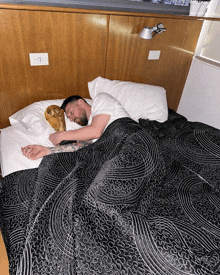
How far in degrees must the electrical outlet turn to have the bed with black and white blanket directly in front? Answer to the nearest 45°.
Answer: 0° — it already faces it

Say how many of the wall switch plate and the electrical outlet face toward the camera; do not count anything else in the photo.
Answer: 2

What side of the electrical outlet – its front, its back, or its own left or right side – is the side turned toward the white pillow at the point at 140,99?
left

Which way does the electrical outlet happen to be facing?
toward the camera

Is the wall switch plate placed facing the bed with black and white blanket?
yes

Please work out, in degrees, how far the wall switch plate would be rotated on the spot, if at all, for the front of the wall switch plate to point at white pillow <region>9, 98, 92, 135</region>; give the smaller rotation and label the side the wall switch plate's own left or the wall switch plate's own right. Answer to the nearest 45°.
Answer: approximately 45° to the wall switch plate's own right

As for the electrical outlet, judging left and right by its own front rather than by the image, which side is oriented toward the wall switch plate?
left
